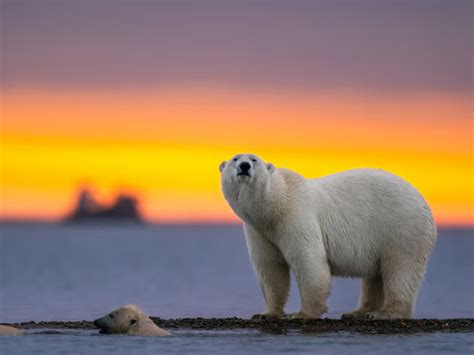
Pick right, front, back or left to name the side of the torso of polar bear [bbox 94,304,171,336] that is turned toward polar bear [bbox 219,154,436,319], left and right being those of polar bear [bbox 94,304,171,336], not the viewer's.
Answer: back

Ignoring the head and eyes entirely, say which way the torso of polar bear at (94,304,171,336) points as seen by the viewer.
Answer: to the viewer's left
